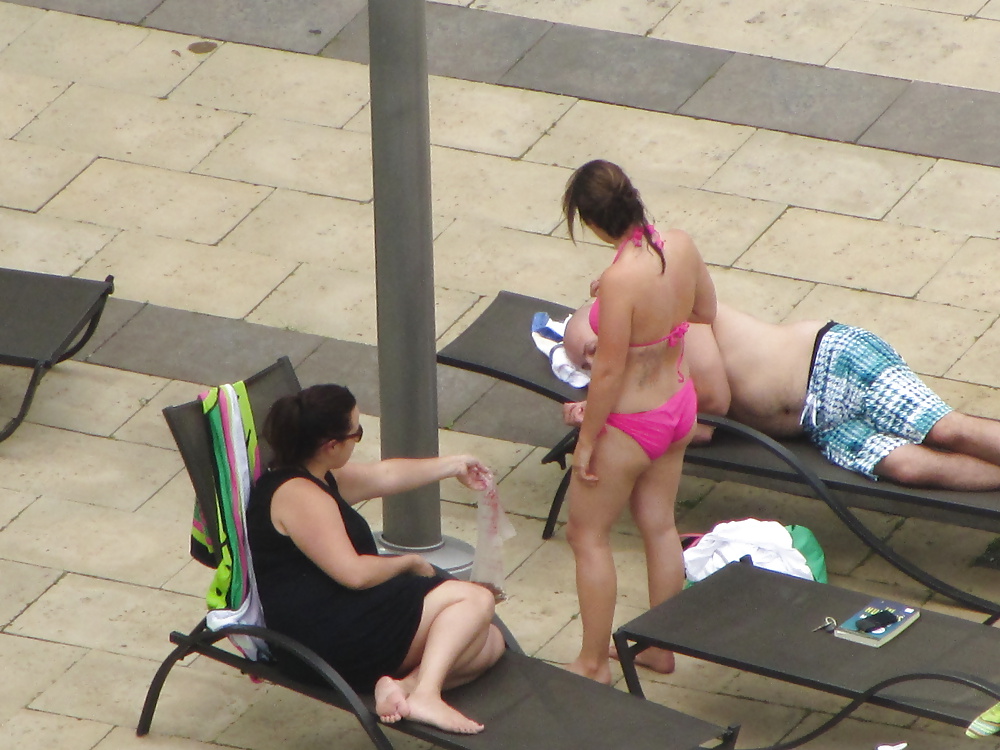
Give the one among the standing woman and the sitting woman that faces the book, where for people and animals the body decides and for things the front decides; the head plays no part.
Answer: the sitting woman

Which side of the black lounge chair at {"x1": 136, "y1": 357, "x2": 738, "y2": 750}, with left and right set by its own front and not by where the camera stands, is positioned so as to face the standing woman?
left

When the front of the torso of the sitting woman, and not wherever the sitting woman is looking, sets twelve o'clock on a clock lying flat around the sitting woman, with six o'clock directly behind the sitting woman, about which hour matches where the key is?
The key is roughly at 12 o'clock from the sitting woman.

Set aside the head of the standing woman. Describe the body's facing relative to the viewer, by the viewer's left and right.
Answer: facing away from the viewer and to the left of the viewer

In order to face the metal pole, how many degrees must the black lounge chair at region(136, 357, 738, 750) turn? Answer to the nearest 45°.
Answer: approximately 135° to its left

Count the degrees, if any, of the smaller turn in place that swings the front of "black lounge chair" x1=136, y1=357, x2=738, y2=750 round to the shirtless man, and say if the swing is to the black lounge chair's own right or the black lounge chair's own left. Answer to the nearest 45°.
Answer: approximately 90° to the black lounge chair's own left

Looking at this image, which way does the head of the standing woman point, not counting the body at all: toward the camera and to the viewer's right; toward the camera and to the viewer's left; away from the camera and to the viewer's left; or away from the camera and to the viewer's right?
away from the camera and to the viewer's left

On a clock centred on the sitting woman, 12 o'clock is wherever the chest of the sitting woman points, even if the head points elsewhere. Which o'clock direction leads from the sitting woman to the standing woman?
The standing woman is roughly at 11 o'clock from the sitting woman.

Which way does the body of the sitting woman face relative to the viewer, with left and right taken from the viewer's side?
facing to the right of the viewer
